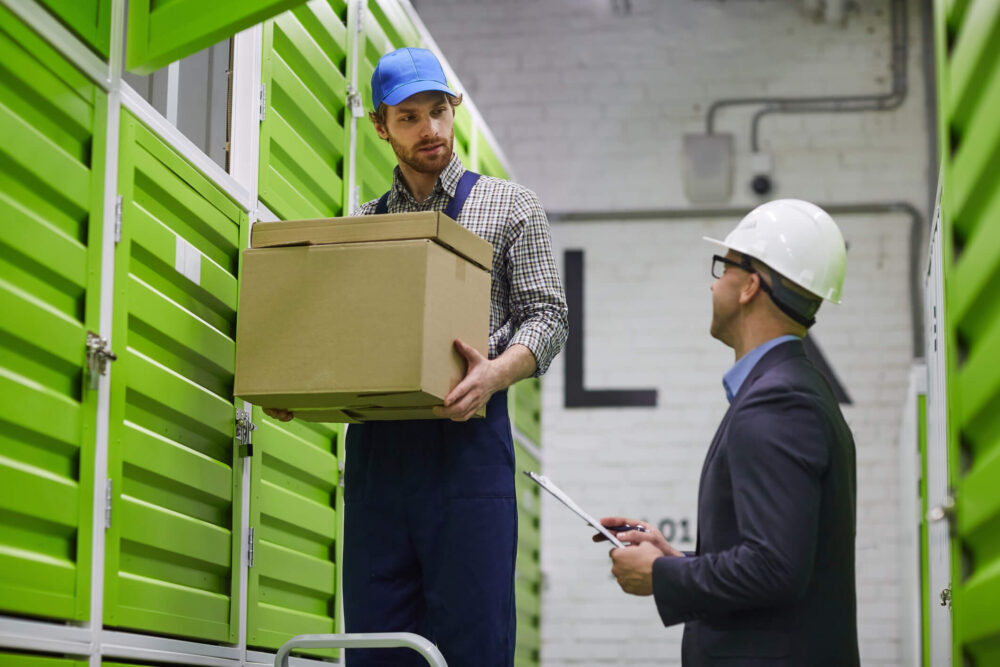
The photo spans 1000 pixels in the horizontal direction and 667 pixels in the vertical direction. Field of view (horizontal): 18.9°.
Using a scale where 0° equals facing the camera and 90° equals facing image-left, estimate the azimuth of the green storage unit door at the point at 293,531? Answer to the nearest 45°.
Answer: approximately 315°

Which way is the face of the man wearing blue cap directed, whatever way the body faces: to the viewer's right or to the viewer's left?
to the viewer's right

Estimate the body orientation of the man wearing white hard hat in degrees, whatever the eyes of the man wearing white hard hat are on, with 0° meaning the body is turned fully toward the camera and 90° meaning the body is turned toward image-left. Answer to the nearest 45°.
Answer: approximately 90°

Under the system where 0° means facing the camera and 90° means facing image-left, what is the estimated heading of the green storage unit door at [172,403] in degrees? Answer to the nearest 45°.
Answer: approximately 315°

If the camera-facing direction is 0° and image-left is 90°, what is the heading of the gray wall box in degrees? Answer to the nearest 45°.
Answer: approximately 0°

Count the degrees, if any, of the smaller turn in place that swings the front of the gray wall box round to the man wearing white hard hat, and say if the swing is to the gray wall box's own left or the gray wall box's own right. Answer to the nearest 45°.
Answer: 0° — it already faces them

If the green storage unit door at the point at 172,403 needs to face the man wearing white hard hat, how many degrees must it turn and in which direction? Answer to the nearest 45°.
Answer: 0° — it already faces them

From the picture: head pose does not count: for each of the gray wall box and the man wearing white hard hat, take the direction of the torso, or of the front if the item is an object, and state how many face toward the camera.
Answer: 1

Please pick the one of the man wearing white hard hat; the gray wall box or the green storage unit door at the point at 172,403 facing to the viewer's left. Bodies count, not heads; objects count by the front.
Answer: the man wearing white hard hat
